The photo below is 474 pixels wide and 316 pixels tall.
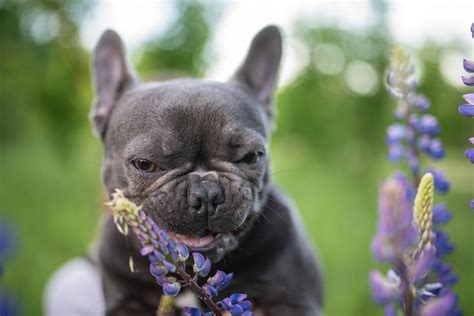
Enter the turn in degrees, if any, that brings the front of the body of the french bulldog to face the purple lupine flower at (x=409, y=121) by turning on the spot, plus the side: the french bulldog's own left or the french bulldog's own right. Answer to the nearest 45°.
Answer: approximately 45° to the french bulldog's own left

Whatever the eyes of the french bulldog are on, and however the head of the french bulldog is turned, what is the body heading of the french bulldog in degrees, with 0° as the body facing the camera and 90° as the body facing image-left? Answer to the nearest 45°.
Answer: approximately 0°
